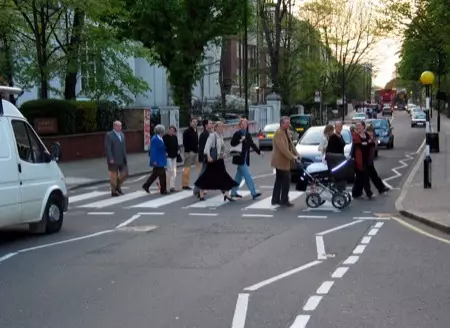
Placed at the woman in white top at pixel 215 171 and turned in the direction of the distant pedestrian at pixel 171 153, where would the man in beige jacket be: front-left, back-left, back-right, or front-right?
back-right

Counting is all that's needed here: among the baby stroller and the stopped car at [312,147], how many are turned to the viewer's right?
1

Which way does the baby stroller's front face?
to the viewer's right

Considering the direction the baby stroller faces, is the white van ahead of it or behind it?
behind

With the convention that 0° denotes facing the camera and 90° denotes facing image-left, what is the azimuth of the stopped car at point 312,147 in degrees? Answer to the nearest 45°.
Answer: approximately 45°
